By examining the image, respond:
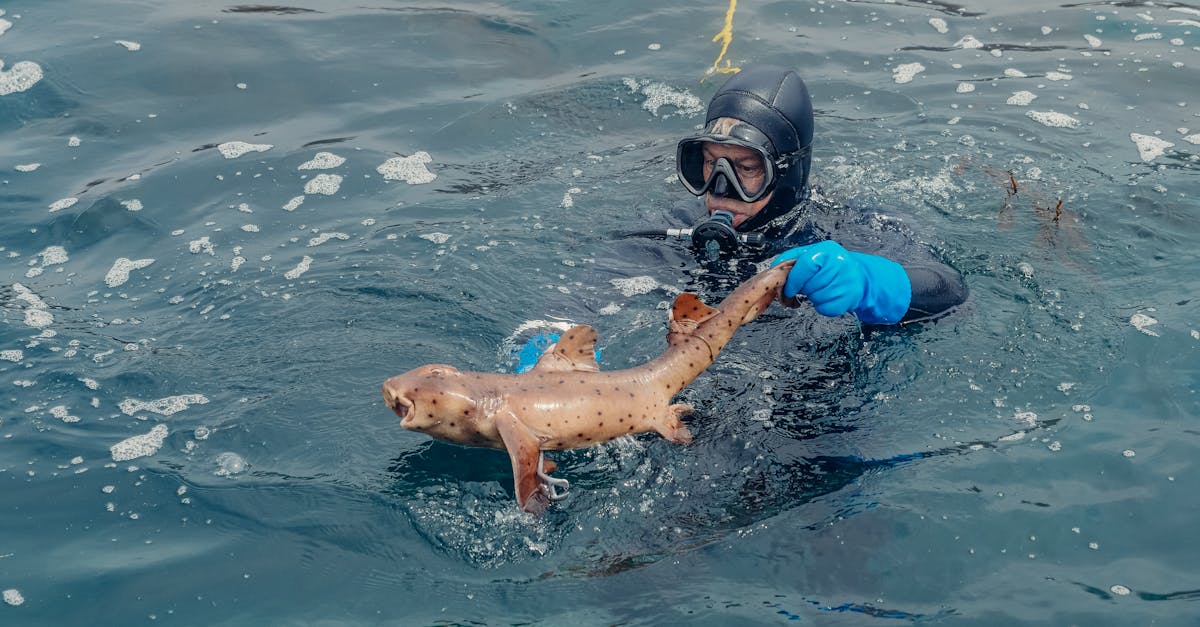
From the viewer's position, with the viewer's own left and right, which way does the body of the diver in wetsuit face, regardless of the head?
facing the viewer and to the left of the viewer

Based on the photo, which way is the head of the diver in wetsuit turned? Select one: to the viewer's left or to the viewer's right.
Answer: to the viewer's left

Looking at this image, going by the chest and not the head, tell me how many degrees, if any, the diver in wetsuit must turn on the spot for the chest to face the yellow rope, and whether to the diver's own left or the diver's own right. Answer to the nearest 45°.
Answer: approximately 135° to the diver's own right
